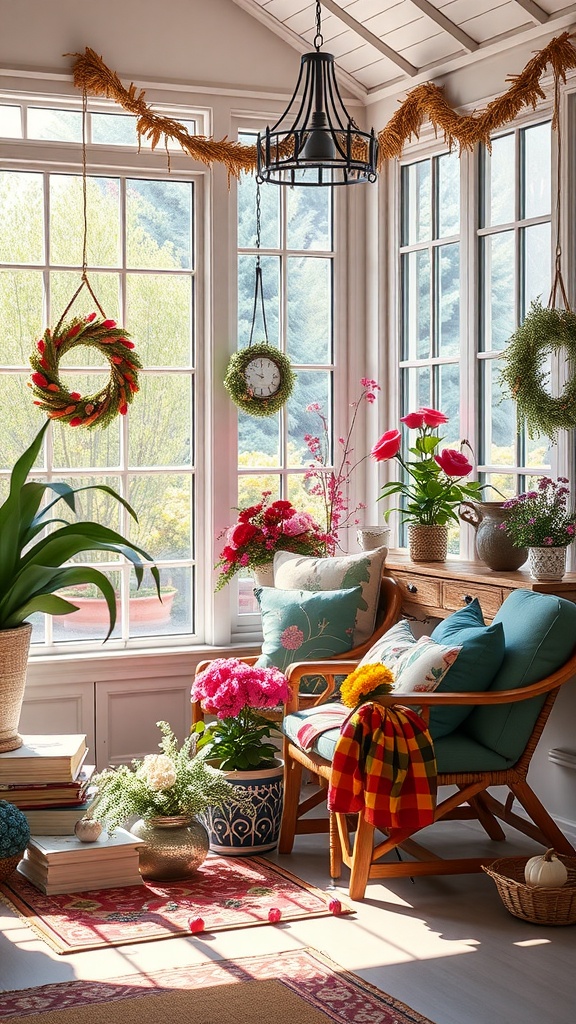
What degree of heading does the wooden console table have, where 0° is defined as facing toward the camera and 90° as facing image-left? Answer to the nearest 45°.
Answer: approximately 45°

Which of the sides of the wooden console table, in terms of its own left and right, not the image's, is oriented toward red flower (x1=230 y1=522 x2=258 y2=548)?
right

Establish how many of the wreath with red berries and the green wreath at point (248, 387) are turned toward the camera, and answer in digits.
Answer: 2

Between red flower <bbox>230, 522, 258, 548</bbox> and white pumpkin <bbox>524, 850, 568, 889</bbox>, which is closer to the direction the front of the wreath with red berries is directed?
the white pumpkin

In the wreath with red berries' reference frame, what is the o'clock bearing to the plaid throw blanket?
The plaid throw blanket is roughly at 11 o'clock from the wreath with red berries.

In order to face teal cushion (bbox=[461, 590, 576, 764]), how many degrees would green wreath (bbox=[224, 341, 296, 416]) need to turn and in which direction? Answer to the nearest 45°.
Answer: approximately 45° to its left

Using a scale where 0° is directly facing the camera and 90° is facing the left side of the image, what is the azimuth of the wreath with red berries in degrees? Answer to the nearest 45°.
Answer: approximately 0°

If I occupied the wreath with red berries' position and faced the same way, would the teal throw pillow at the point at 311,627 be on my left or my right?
on my left

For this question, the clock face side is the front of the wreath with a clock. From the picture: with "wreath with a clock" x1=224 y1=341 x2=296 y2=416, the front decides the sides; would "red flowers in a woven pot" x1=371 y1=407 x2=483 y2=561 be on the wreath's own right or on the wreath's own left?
on the wreath's own left

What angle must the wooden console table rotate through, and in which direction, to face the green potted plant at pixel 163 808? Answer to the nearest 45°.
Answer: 0° — it already faces it
